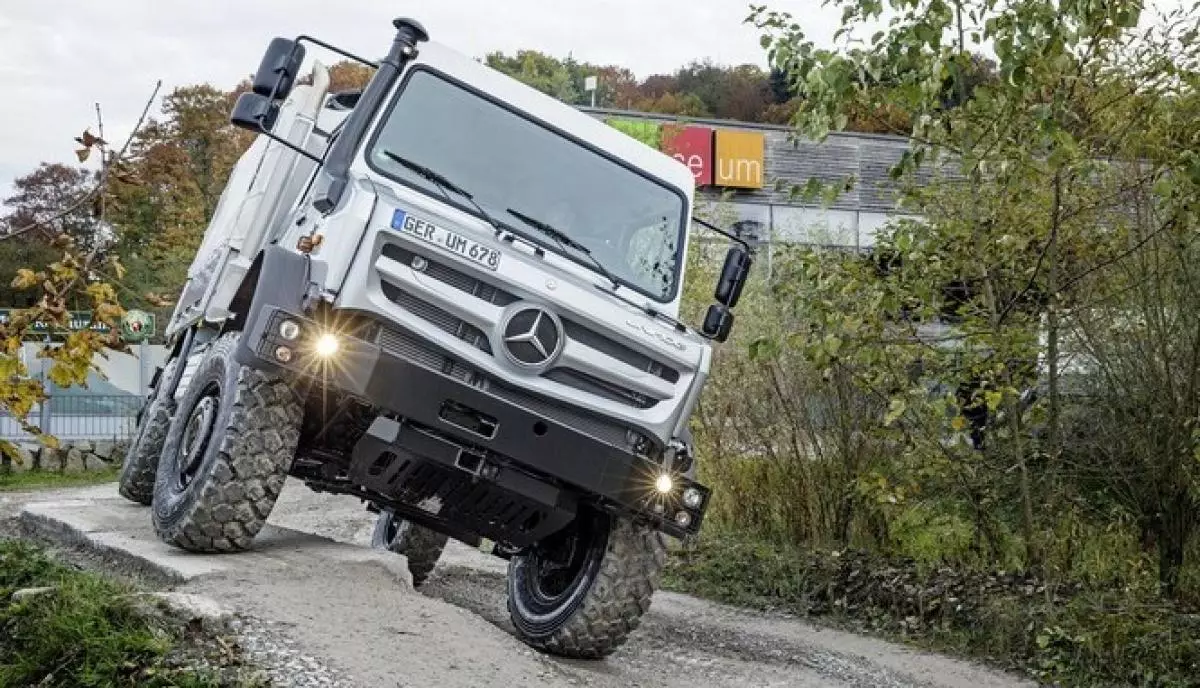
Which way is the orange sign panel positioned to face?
toward the camera

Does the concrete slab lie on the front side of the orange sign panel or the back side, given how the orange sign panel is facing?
on the front side

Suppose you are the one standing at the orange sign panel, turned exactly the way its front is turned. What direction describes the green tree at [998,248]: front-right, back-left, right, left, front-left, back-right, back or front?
front

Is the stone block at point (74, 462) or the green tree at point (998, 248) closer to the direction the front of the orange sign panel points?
the green tree

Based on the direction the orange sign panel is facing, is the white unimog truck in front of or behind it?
in front

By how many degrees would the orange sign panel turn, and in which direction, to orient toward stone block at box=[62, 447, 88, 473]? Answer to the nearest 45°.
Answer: approximately 45° to its right

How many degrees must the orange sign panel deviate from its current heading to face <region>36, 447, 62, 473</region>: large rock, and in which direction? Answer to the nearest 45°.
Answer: approximately 45° to its right
